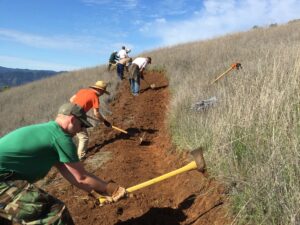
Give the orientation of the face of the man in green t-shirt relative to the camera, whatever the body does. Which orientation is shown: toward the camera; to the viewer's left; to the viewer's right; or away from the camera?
to the viewer's right

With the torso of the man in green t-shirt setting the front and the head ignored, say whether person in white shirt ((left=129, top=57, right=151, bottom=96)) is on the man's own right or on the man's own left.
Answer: on the man's own left

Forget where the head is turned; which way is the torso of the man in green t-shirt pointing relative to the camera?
to the viewer's right

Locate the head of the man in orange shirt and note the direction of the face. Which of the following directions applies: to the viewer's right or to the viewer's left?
to the viewer's right

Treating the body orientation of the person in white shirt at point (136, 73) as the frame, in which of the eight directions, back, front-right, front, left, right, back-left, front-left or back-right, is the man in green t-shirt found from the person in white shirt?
right

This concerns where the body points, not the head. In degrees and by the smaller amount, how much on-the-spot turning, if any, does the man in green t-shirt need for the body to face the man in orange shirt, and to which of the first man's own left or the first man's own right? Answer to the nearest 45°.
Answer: approximately 90° to the first man's own left
